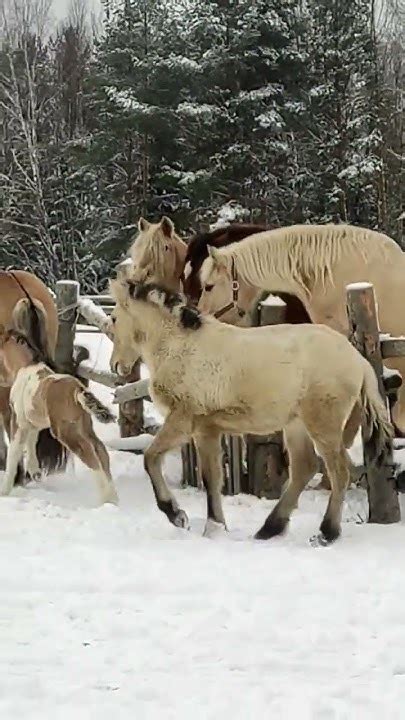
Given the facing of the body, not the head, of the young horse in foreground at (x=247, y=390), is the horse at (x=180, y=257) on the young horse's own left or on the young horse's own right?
on the young horse's own right

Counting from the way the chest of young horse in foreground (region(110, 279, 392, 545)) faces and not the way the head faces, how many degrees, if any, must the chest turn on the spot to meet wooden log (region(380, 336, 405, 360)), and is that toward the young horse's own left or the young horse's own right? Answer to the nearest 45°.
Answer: approximately 135° to the young horse's own right

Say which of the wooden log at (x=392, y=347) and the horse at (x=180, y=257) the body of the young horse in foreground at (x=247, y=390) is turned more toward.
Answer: the horse

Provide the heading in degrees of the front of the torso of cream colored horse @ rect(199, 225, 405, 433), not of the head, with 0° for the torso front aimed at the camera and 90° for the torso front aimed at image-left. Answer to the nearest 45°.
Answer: approximately 90°

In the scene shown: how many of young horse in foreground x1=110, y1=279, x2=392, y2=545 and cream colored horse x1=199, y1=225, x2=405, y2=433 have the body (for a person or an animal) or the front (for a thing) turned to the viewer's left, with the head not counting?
2

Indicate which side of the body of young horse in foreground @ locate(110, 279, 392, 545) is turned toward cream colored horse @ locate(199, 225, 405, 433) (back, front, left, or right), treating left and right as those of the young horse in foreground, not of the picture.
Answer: right

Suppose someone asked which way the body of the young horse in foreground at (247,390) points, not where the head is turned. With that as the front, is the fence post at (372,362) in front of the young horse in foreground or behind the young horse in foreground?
behind

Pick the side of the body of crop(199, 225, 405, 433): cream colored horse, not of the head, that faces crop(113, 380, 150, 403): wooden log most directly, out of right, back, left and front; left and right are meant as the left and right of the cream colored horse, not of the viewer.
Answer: front

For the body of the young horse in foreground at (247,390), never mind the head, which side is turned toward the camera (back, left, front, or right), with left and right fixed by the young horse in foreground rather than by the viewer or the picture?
left

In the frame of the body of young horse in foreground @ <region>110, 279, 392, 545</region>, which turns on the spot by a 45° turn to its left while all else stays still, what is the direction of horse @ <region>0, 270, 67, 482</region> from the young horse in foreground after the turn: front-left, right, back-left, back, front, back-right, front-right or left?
right
